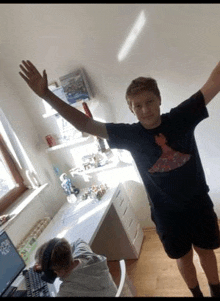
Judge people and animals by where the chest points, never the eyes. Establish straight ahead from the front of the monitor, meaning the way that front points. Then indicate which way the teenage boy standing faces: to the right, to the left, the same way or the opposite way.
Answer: to the right

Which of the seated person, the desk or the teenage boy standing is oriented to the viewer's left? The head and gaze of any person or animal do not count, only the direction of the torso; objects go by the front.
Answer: the seated person

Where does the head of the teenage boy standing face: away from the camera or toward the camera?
toward the camera

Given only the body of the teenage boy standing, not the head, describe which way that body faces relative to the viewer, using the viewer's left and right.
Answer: facing the viewer

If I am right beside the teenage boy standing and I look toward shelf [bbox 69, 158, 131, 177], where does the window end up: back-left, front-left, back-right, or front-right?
front-left

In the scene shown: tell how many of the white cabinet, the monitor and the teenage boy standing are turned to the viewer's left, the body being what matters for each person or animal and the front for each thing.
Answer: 0

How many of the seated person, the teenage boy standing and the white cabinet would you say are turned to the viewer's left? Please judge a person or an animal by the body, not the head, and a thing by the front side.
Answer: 1

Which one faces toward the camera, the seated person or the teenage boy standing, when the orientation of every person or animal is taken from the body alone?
the teenage boy standing

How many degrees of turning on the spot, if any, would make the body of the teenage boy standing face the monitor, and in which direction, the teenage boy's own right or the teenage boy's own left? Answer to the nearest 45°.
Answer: approximately 90° to the teenage boy's own right

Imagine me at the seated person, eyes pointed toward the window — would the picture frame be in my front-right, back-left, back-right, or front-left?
front-right

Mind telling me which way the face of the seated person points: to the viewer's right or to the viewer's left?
to the viewer's left

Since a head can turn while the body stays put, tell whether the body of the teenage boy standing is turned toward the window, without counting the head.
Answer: no

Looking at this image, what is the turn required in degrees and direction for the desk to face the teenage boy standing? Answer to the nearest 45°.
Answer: approximately 45° to its right

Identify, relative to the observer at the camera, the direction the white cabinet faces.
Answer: facing the viewer and to the right of the viewer
